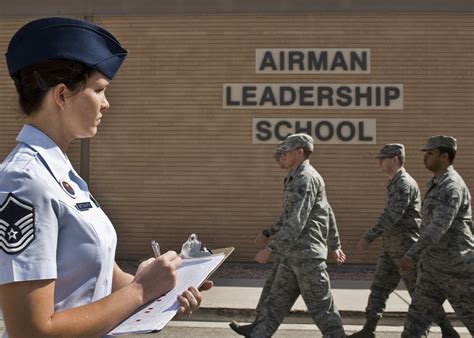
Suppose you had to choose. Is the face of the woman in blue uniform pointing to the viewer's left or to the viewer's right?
to the viewer's right

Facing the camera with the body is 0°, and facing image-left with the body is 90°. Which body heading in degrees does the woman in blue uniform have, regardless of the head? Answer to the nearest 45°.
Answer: approximately 270°
